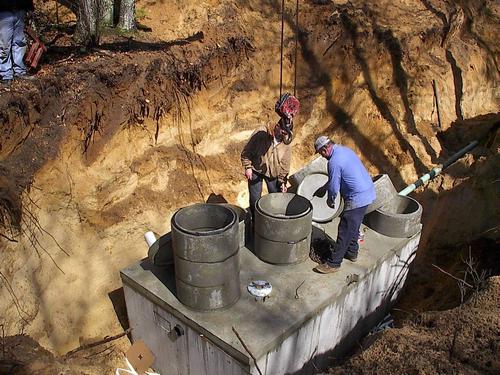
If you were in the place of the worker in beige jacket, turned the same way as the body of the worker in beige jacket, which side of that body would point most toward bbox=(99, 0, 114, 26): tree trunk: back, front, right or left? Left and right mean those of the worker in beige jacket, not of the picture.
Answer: back

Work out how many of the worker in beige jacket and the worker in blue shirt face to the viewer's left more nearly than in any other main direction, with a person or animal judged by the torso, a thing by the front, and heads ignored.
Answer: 1

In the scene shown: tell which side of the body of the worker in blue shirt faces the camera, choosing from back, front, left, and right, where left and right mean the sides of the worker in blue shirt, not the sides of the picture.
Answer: left

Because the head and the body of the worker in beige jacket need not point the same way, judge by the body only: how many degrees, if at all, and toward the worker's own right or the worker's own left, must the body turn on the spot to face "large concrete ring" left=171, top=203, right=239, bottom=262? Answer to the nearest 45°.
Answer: approximately 45° to the worker's own right

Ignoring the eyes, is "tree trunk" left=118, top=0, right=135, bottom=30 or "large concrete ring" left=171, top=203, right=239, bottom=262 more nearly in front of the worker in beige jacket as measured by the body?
the large concrete ring

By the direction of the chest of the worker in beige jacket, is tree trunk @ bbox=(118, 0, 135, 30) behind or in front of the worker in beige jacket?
behind

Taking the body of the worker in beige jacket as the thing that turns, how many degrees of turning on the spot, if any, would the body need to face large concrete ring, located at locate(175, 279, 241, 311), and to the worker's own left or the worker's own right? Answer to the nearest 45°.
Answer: approximately 45° to the worker's own right

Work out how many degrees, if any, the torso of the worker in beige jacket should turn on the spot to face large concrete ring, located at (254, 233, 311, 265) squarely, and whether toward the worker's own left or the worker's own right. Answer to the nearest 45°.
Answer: approximately 45° to the worker's own right

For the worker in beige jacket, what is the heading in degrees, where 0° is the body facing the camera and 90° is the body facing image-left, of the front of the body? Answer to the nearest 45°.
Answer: approximately 315°

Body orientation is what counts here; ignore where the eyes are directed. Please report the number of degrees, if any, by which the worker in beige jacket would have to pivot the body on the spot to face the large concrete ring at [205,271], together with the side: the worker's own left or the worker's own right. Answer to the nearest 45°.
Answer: approximately 45° to the worker's own right
